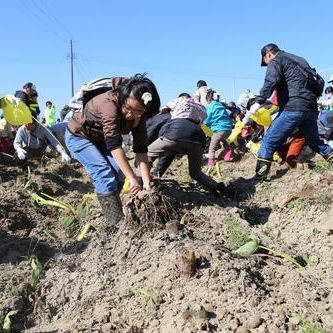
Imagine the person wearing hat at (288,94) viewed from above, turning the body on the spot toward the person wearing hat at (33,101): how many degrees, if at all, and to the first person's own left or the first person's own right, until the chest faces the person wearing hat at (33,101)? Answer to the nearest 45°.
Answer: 0° — they already face them

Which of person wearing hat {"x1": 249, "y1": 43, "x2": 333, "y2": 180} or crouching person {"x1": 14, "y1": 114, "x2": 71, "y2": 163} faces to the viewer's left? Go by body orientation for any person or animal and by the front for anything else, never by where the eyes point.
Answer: the person wearing hat

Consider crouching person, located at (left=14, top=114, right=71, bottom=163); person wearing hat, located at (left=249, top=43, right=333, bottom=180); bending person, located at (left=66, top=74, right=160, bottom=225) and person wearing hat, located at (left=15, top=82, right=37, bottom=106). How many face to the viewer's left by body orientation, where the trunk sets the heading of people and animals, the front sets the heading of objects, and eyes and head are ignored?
1

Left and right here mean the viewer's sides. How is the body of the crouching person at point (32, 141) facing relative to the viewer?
facing the viewer

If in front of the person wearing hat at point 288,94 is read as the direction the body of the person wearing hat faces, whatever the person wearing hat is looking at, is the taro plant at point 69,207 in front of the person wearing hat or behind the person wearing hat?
in front

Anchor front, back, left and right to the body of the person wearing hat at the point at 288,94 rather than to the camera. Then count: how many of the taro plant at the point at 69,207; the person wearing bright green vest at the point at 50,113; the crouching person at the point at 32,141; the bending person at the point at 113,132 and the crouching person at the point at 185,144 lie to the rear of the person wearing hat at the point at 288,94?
0

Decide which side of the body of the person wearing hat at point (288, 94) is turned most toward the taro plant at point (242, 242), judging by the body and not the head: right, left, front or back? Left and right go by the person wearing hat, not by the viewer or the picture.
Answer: left

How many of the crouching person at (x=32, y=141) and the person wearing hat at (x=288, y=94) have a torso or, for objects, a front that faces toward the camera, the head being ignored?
1

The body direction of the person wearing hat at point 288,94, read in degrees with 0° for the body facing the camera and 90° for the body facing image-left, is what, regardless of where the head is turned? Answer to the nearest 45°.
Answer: approximately 90°

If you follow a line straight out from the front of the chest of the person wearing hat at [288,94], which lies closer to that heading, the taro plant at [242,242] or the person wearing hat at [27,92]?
the person wearing hat

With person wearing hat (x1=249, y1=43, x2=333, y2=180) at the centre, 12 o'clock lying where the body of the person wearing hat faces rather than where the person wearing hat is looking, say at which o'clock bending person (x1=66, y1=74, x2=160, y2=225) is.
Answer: The bending person is roughly at 10 o'clock from the person wearing hat.

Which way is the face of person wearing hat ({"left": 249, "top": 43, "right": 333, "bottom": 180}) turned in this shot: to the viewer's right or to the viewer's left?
to the viewer's left
